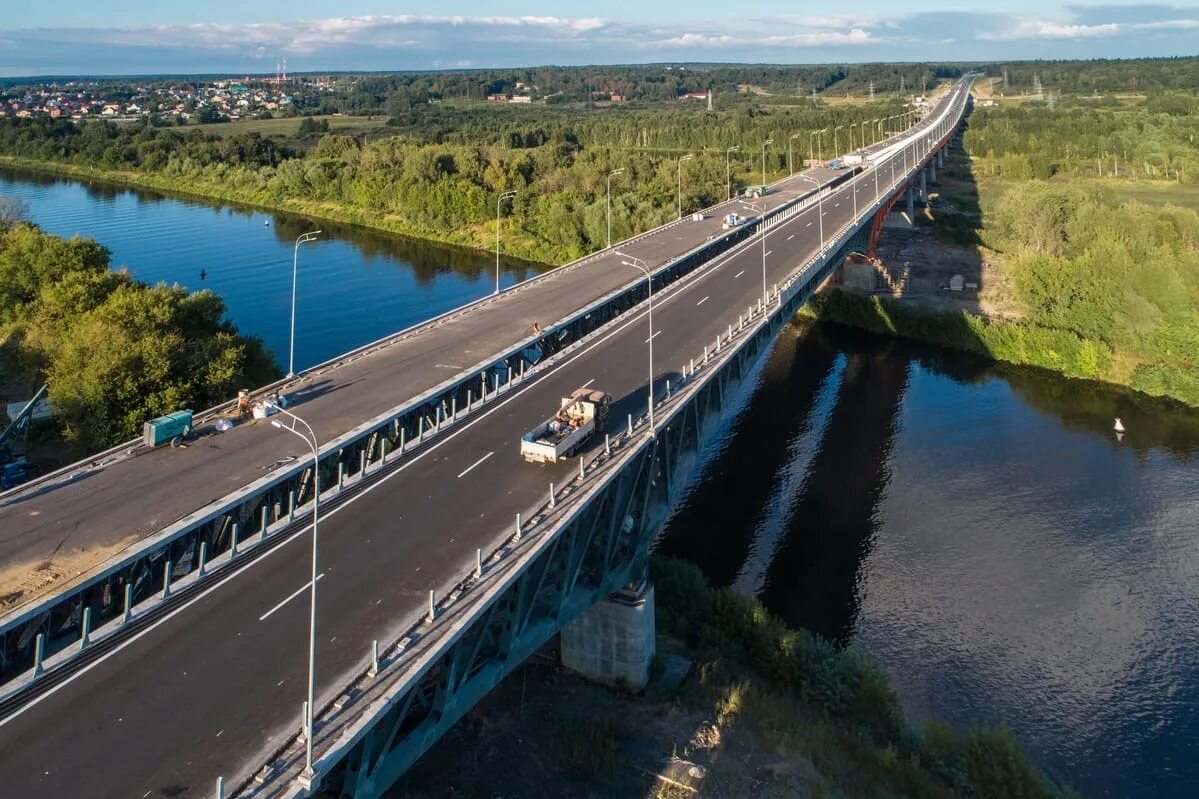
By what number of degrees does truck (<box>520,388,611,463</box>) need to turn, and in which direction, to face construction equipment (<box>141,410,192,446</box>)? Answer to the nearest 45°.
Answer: approximately 135° to its left

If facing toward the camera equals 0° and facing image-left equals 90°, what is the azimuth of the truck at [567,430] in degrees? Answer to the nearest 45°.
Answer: approximately 225°
